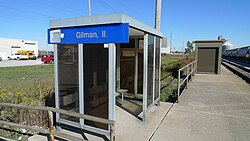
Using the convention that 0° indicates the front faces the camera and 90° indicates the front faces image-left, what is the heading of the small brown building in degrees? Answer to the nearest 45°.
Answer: approximately 0°

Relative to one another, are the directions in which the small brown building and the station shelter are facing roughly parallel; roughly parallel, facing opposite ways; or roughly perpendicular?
roughly perpendicular

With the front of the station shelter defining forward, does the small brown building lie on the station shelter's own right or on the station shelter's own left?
on the station shelter's own left

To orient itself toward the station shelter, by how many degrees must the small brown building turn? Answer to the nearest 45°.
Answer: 0° — it already faces it

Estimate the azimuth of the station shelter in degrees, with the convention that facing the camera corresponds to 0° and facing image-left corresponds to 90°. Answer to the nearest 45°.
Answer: approximately 315°
